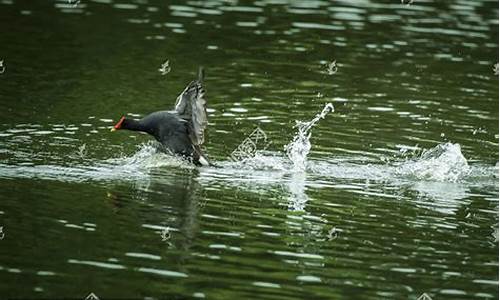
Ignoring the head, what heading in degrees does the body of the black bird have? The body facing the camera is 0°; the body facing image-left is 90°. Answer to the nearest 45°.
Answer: approximately 90°

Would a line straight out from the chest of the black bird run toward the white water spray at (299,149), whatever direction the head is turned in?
no

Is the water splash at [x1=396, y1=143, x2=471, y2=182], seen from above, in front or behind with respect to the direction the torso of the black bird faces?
behind
